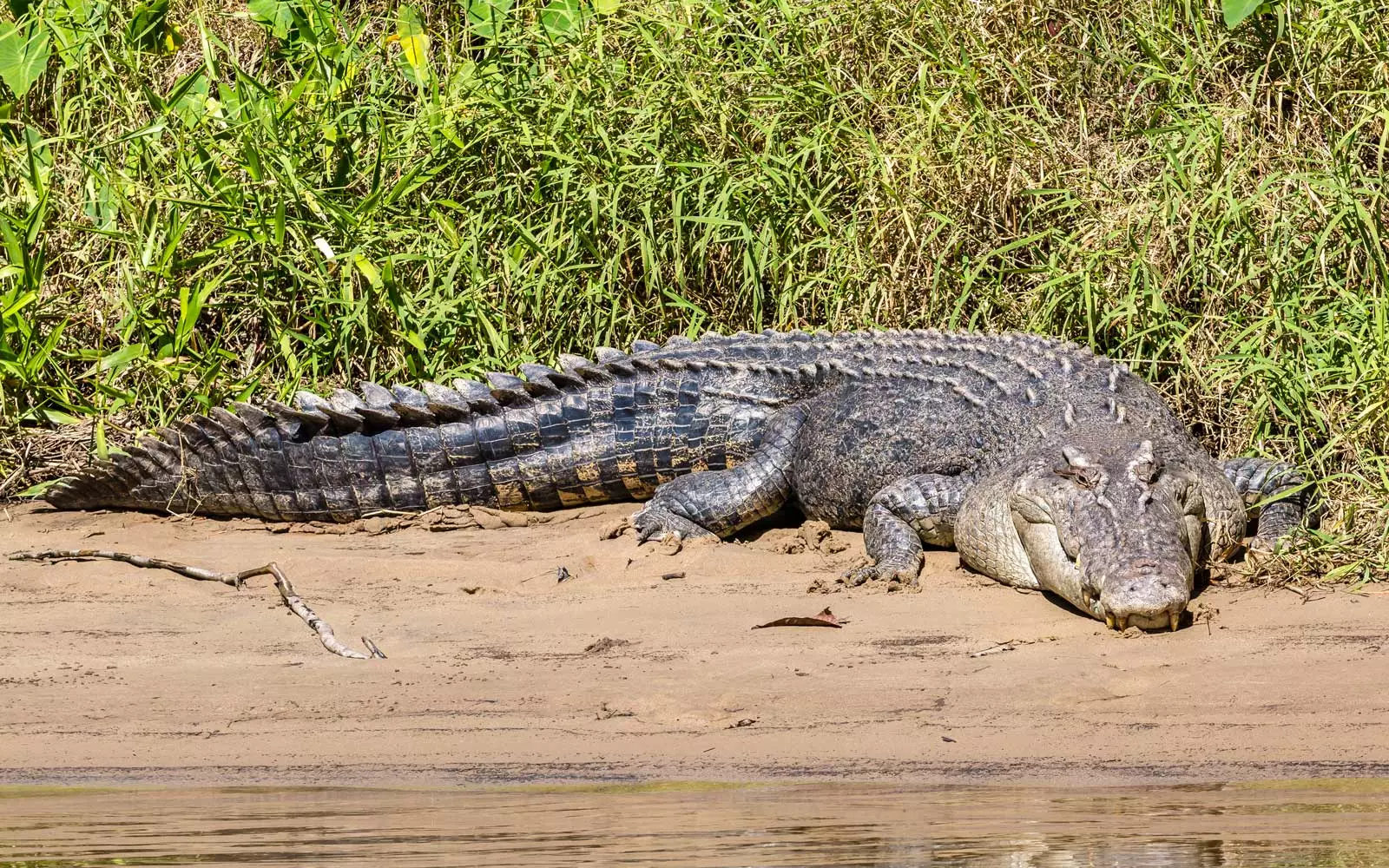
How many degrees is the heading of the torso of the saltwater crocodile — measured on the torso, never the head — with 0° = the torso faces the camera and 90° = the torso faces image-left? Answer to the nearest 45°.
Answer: approximately 315°

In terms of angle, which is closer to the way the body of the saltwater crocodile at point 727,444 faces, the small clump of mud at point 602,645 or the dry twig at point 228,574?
the small clump of mud

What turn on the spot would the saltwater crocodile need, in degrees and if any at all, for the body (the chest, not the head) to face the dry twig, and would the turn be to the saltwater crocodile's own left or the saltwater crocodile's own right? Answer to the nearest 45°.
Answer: approximately 90° to the saltwater crocodile's own right

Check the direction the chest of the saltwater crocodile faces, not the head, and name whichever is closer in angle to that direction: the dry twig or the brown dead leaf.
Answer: the brown dead leaf

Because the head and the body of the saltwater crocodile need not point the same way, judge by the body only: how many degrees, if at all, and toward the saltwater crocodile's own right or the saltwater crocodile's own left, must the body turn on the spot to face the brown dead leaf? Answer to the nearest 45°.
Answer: approximately 45° to the saltwater crocodile's own right

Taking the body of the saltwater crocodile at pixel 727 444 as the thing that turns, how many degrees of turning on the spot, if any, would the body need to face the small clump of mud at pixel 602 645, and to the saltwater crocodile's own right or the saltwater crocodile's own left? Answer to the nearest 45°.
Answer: approximately 45° to the saltwater crocodile's own right

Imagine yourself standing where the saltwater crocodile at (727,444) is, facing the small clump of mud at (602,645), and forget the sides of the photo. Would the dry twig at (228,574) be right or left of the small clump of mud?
right
